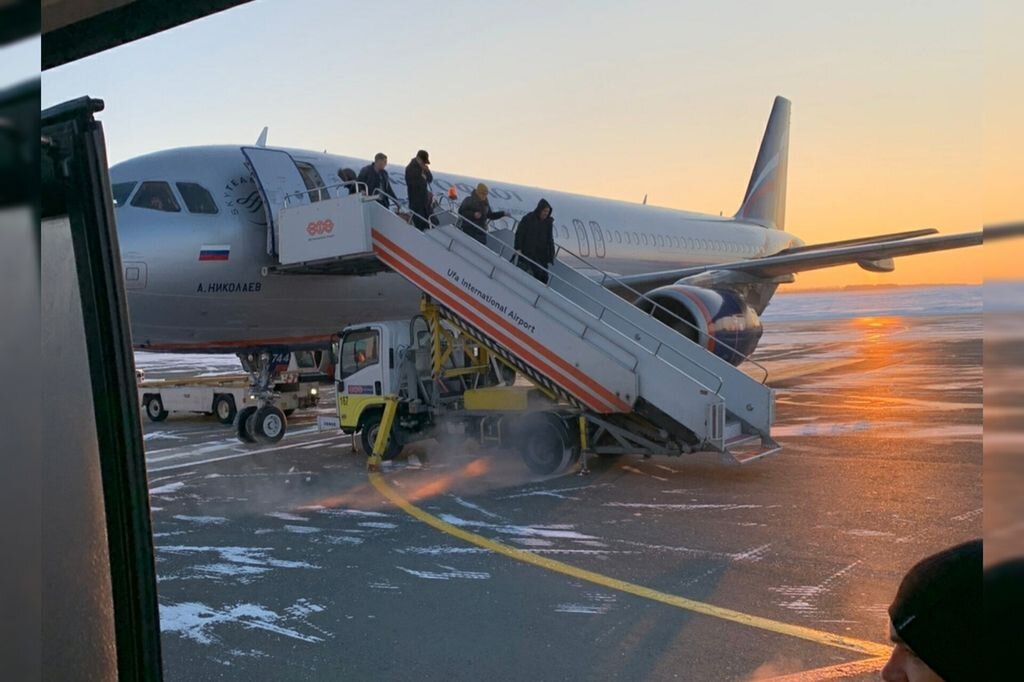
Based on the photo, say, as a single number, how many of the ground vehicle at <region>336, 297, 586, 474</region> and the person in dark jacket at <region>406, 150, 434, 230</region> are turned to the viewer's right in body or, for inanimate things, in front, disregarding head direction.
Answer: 1

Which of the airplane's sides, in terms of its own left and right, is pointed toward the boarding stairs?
left

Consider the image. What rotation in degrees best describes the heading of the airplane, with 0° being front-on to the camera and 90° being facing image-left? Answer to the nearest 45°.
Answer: approximately 45°

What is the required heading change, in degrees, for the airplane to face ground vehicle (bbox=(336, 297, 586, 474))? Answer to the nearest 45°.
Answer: approximately 90° to its left

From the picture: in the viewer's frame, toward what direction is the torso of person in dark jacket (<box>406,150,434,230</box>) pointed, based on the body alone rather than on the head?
to the viewer's right

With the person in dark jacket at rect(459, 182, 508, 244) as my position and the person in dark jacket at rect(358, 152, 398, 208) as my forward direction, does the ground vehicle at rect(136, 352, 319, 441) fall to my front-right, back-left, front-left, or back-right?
front-right

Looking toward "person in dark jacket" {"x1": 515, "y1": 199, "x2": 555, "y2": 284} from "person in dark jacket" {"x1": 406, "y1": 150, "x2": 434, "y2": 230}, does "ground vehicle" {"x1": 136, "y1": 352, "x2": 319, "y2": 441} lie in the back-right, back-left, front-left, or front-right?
back-left

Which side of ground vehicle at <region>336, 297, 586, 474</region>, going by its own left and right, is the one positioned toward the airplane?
right
